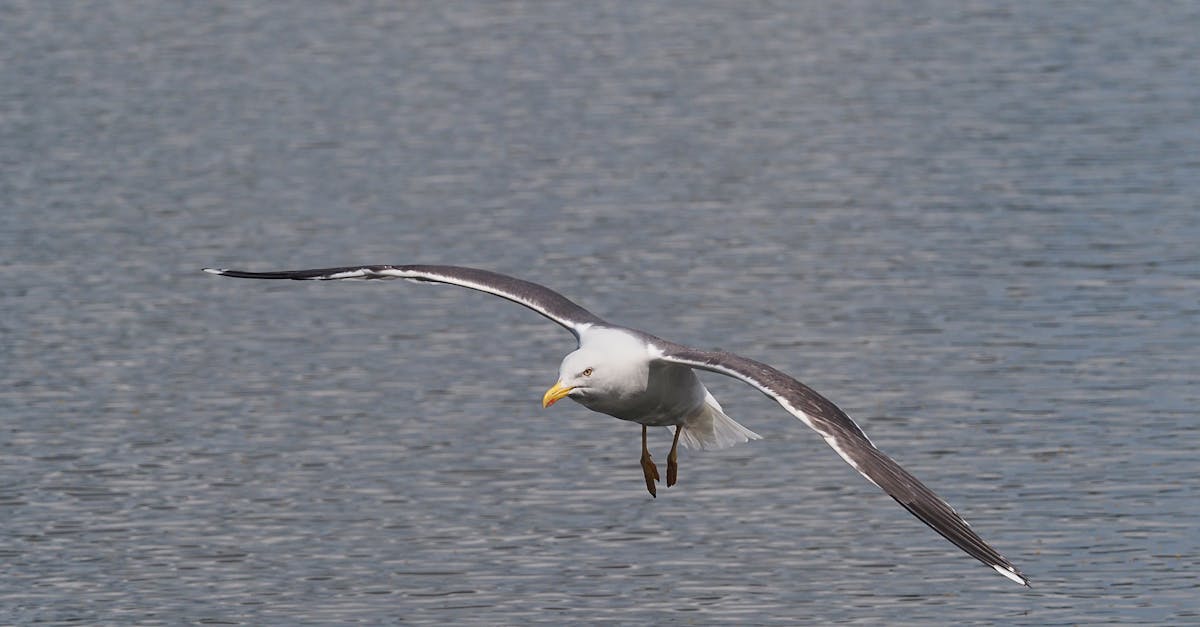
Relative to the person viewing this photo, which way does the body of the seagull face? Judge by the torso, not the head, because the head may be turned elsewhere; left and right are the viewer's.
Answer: facing the viewer and to the left of the viewer
